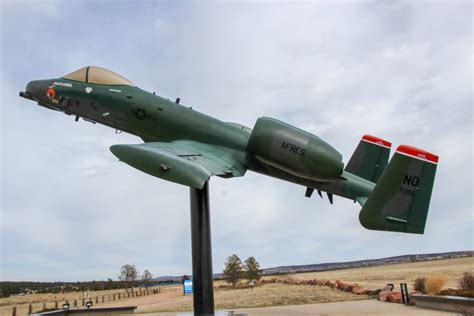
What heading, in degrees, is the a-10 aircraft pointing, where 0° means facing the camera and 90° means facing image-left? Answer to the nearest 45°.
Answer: approximately 90°
